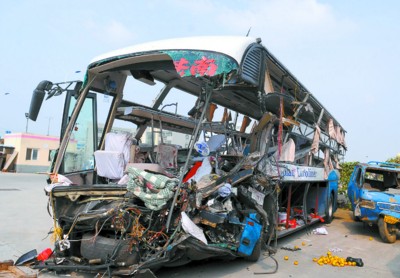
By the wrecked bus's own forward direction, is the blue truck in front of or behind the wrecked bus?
behind

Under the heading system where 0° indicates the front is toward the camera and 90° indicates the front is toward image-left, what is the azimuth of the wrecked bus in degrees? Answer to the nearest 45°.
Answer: approximately 45°

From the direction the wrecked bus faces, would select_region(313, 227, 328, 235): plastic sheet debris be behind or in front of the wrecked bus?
behind
